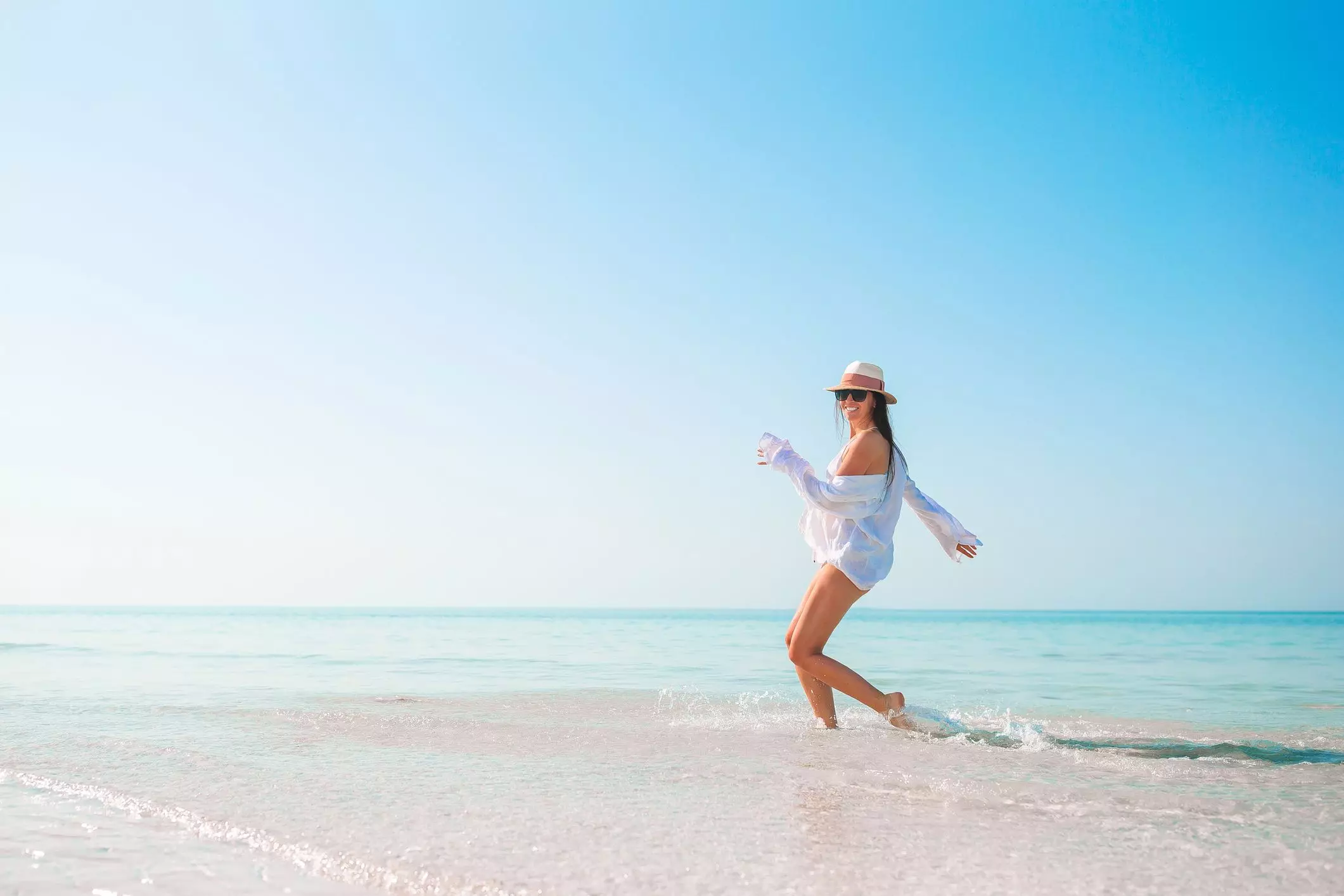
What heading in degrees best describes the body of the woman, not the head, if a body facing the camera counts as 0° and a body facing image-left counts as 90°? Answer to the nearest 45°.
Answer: approximately 90°
